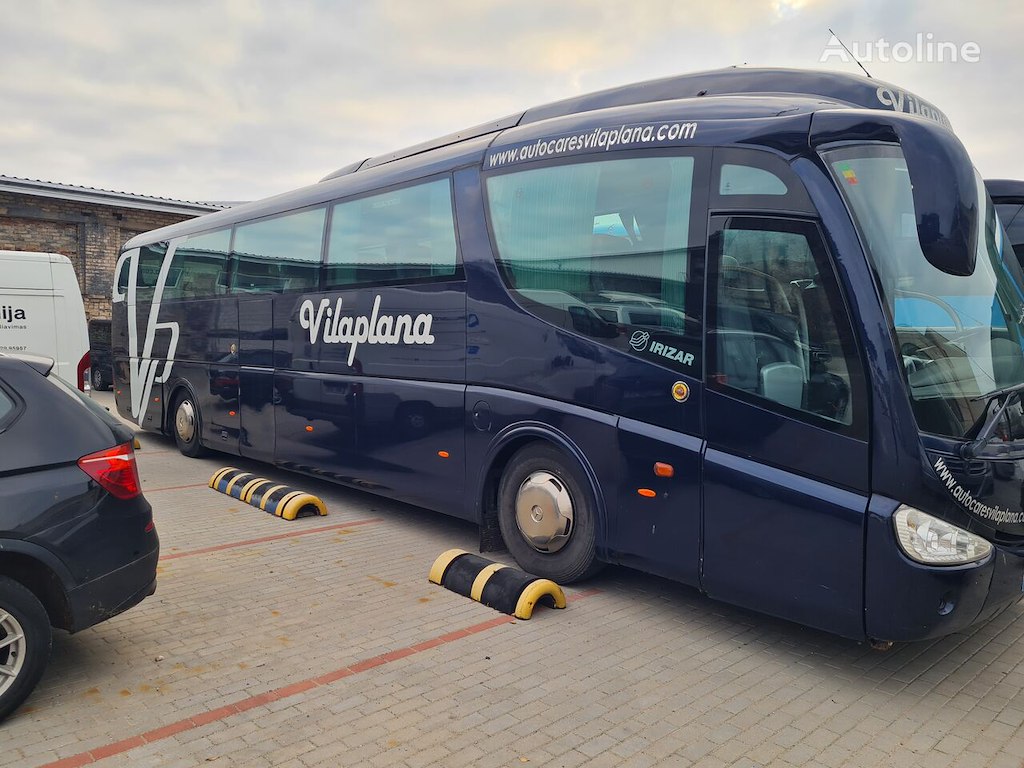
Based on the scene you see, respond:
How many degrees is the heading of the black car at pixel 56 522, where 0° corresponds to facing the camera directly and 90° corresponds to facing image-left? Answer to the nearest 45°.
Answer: approximately 90°

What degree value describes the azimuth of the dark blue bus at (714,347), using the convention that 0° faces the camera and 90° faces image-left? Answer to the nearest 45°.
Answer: approximately 315°

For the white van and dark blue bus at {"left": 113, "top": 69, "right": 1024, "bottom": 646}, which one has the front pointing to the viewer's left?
the white van

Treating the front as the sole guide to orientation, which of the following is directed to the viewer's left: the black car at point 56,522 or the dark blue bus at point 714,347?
the black car

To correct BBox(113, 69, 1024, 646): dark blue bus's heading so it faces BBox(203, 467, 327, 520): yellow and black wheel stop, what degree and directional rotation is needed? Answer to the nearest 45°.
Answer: approximately 180°

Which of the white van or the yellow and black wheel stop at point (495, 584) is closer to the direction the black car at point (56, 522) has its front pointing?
the white van

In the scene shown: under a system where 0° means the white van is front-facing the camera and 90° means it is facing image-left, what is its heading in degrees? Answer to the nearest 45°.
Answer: approximately 90°

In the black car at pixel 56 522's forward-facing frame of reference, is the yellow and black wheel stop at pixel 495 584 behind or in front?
behind
